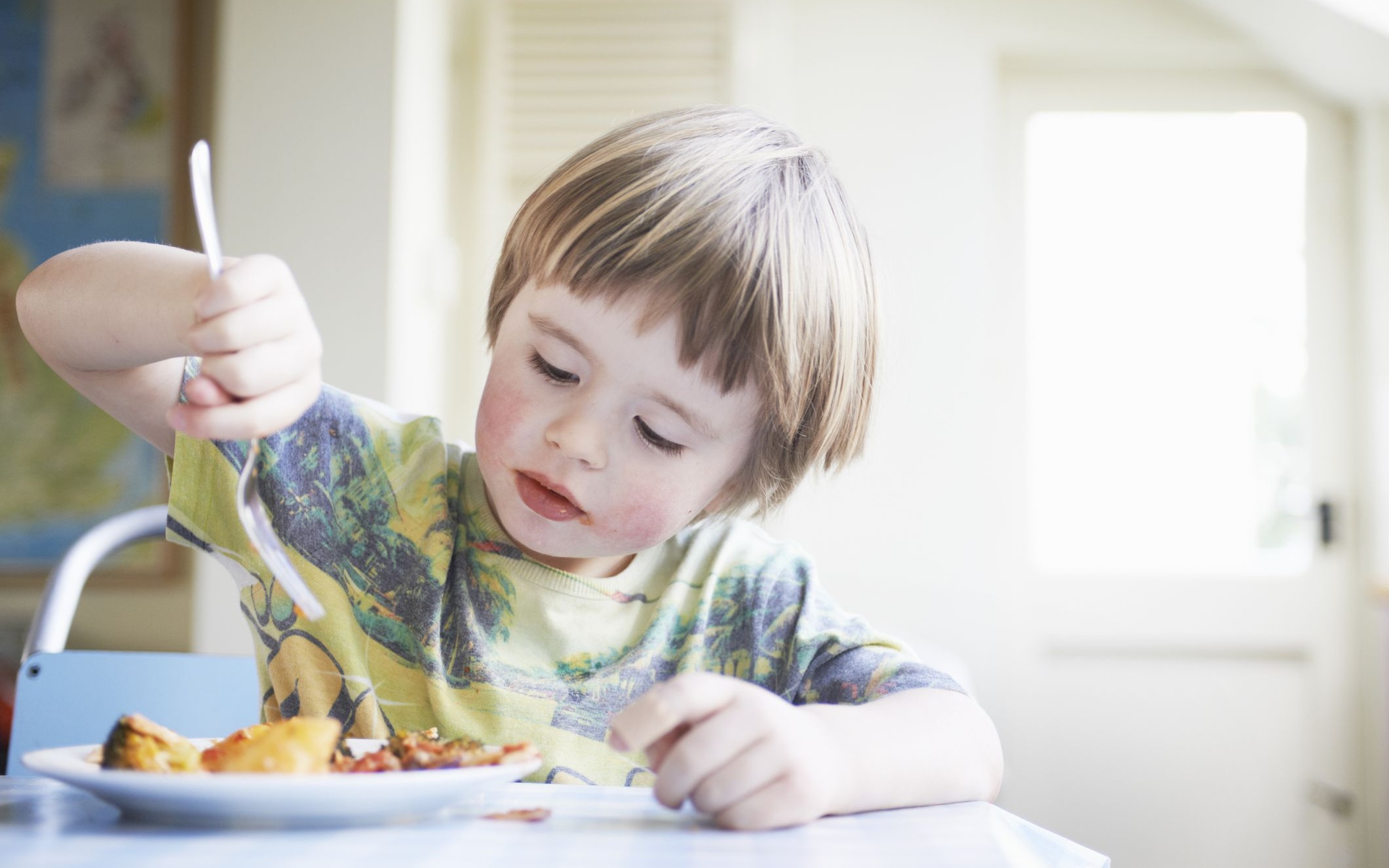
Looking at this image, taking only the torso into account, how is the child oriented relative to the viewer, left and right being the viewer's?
facing the viewer

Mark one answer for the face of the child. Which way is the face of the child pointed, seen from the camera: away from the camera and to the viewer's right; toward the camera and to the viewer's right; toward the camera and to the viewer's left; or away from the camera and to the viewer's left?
toward the camera and to the viewer's left

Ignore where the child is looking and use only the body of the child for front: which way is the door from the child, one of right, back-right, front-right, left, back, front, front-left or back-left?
back-left

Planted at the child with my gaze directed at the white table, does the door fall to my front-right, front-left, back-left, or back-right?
back-left

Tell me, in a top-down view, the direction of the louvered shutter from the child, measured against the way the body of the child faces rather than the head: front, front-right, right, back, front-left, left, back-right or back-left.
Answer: back
